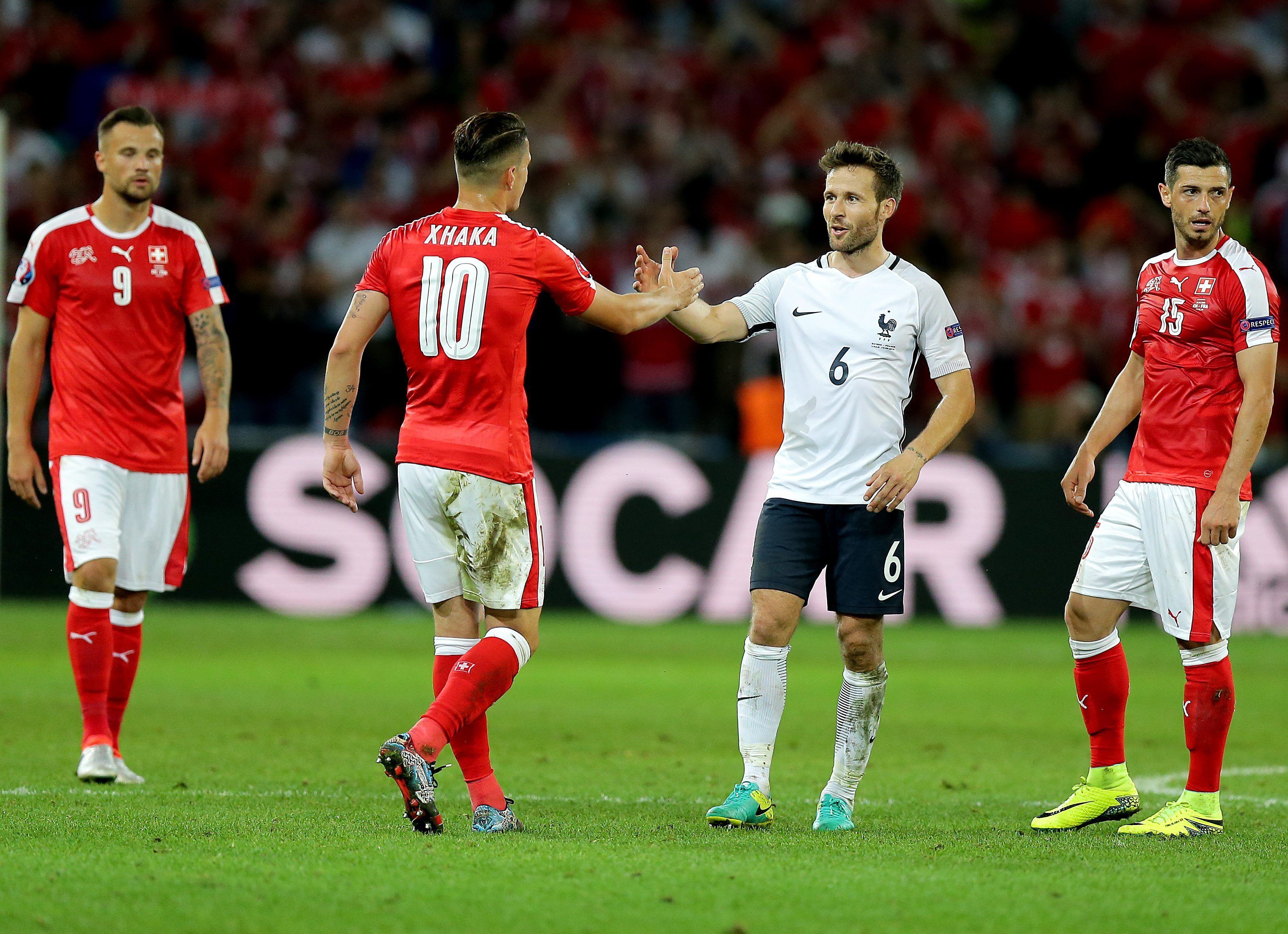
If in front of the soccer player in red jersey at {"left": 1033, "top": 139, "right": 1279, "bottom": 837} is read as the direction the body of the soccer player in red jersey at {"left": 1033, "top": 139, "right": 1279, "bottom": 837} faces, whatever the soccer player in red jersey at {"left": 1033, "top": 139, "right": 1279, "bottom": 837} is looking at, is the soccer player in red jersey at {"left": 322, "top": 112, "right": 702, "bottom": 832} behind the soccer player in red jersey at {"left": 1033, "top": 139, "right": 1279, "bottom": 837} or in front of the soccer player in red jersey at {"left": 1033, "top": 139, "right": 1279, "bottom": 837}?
in front

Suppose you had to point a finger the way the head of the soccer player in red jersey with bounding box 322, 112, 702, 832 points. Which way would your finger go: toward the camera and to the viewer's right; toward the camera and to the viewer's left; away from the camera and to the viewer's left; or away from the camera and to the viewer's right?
away from the camera and to the viewer's right

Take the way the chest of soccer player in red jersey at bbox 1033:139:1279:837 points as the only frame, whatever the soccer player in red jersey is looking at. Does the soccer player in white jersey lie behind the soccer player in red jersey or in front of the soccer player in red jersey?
in front

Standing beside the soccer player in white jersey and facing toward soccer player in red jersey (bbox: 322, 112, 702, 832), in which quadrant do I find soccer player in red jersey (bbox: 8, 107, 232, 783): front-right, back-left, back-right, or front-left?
front-right

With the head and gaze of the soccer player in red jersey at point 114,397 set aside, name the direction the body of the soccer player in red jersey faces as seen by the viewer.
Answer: toward the camera

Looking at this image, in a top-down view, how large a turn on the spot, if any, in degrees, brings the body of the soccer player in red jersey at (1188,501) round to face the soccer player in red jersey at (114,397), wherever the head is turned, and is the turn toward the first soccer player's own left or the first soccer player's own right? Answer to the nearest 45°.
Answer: approximately 45° to the first soccer player's own right

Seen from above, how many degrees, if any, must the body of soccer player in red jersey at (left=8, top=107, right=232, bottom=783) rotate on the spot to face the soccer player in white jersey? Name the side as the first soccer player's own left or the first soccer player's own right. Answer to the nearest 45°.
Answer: approximately 45° to the first soccer player's own left

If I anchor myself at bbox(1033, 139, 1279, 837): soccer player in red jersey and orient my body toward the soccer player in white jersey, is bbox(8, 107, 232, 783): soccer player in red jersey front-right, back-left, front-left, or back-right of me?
front-right

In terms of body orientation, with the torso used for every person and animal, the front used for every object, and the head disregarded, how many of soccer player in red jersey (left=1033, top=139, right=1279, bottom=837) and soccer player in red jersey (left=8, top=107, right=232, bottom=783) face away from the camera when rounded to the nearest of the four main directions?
0

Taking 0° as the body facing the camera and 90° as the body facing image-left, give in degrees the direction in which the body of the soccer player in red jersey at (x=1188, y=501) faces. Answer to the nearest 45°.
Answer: approximately 45°

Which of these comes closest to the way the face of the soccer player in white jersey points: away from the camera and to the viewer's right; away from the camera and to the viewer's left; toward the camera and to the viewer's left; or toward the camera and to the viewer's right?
toward the camera and to the viewer's left
